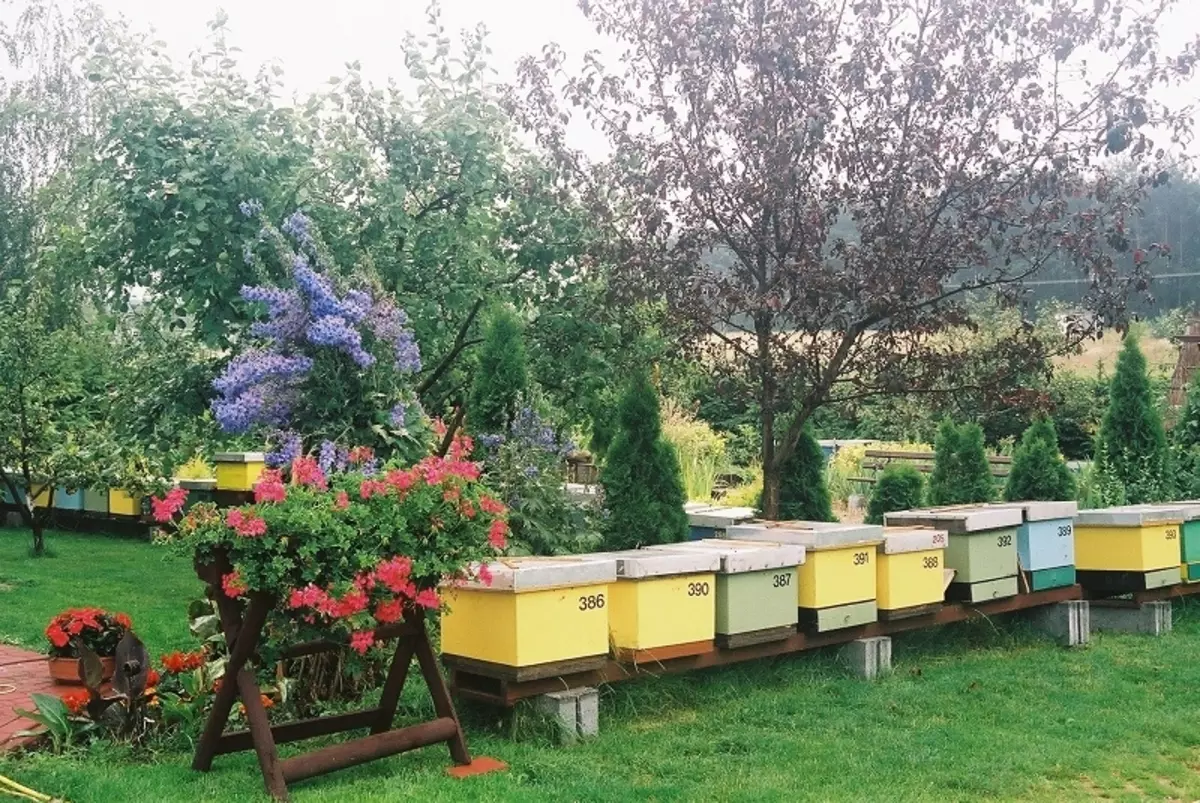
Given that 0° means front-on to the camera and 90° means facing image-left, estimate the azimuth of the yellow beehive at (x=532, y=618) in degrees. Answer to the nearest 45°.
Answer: approximately 315°

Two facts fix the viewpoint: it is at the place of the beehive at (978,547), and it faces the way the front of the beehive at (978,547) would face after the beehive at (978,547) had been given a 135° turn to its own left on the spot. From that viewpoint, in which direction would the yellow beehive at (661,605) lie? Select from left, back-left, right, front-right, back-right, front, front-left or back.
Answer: back-left

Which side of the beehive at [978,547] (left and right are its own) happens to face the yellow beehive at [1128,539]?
left

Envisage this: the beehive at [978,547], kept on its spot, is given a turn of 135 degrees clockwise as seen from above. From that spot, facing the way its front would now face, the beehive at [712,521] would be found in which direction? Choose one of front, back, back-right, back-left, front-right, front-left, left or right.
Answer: front

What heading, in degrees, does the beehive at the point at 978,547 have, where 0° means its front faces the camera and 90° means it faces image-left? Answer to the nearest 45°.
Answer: approximately 315°

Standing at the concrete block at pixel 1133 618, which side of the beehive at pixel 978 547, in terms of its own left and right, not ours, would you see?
left

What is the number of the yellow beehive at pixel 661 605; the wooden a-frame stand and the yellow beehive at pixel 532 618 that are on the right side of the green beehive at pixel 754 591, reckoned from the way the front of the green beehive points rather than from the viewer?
3

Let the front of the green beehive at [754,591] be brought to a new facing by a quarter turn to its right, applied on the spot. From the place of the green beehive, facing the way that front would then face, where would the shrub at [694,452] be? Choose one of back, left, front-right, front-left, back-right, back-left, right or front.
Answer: back-right

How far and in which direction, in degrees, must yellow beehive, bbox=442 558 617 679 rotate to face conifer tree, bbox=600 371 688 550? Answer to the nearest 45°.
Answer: approximately 135° to its left

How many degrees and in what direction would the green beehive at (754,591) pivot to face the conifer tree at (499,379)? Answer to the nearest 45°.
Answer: approximately 180°
